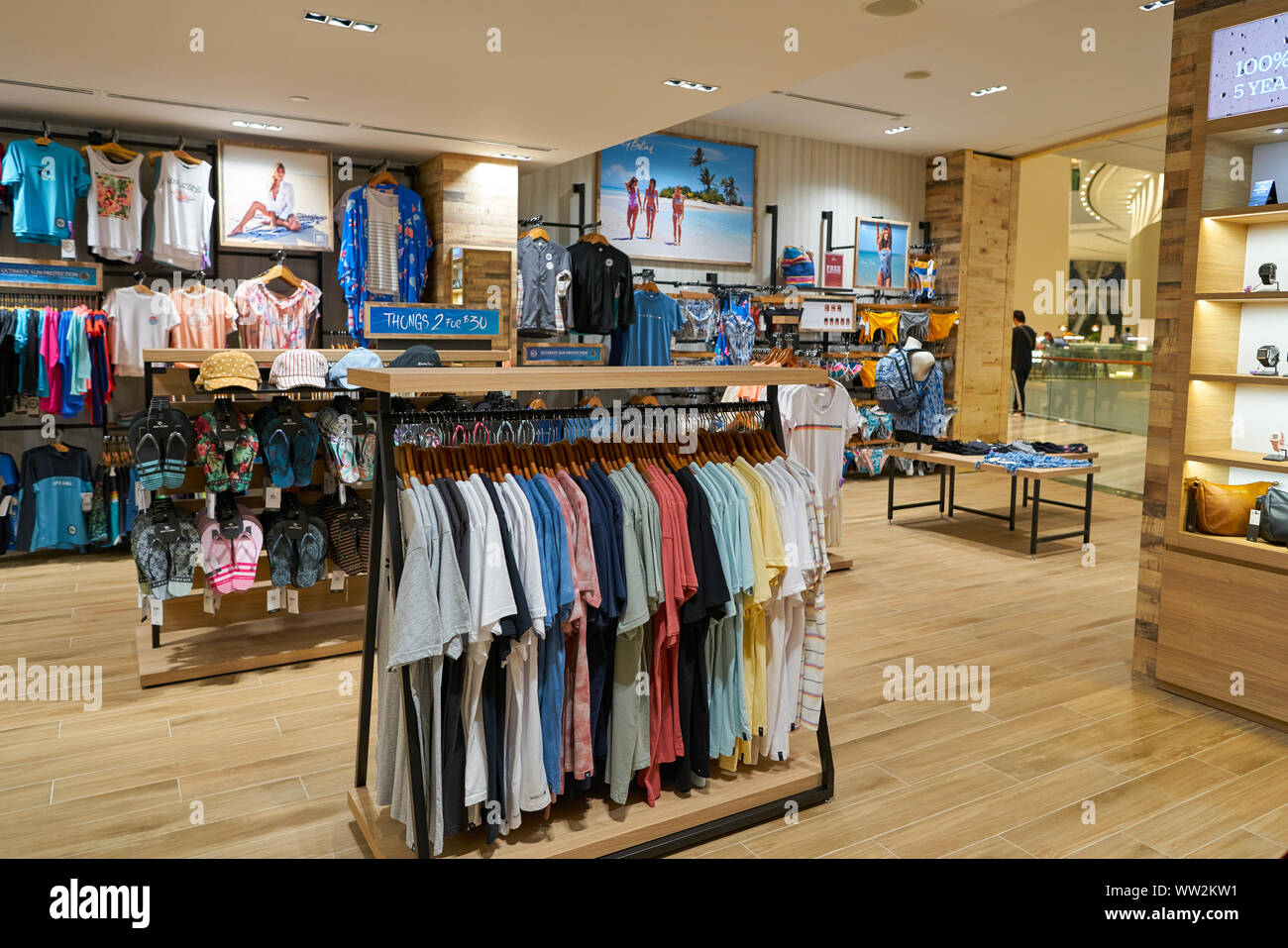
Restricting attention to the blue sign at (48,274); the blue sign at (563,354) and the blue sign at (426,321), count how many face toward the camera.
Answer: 3

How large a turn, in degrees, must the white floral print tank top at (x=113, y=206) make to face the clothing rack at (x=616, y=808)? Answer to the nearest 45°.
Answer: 0° — it already faces it

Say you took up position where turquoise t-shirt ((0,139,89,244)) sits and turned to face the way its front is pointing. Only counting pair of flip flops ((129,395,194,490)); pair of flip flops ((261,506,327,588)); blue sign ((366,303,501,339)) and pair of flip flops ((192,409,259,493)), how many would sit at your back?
0

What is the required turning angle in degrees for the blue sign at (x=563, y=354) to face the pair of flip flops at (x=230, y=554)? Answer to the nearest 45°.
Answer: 0° — it already faces it

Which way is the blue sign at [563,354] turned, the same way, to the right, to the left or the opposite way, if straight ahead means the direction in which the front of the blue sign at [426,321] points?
the same way

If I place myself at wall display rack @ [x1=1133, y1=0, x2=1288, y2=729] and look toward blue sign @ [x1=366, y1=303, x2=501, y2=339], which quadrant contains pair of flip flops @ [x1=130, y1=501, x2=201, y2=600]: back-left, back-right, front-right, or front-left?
front-left

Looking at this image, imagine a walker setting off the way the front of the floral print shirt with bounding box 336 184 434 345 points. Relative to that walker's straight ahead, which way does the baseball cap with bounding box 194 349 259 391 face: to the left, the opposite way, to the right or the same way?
the same way

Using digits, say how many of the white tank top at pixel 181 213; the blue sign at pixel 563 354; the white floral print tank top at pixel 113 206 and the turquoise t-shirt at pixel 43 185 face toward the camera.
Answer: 4

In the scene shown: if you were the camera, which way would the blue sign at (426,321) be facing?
facing the viewer

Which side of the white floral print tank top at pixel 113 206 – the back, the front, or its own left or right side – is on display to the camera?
front

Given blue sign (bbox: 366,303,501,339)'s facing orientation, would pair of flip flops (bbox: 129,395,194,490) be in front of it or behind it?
in front

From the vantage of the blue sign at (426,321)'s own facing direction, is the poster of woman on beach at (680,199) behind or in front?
behind

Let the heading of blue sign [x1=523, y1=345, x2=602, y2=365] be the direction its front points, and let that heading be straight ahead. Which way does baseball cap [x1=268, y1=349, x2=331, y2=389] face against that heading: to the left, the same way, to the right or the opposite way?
the same way

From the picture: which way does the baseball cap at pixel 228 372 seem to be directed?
toward the camera
